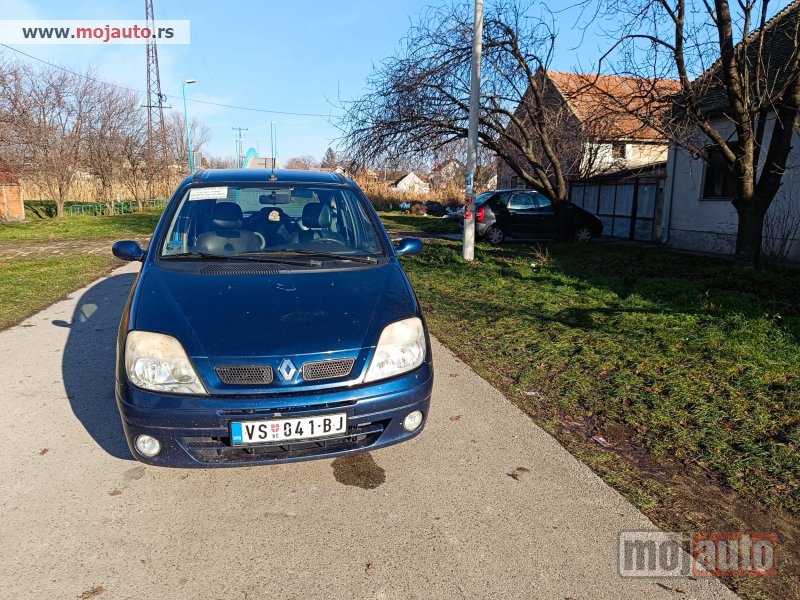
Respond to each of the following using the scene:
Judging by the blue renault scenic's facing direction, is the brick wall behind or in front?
behind

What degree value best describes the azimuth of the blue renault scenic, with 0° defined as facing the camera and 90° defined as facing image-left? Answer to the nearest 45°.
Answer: approximately 0°

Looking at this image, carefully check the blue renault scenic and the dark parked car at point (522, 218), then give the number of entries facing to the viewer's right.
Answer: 1

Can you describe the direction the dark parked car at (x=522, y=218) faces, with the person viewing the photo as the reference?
facing to the right of the viewer

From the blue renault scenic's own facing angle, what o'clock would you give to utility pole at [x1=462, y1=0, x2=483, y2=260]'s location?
The utility pole is roughly at 7 o'clock from the blue renault scenic.

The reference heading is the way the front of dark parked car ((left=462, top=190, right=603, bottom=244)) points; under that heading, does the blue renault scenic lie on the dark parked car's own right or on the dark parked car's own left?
on the dark parked car's own right

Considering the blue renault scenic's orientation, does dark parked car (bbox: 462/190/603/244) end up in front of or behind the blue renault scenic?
behind

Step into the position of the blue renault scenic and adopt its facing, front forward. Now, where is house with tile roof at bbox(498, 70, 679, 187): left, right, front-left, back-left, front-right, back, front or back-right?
back-left

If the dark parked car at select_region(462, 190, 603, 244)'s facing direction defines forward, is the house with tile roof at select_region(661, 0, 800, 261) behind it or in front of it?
in front

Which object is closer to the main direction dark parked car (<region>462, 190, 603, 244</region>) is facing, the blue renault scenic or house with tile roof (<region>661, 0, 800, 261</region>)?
the house with tile roof

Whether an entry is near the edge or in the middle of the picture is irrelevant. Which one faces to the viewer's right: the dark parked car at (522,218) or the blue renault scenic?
the dark parked car
